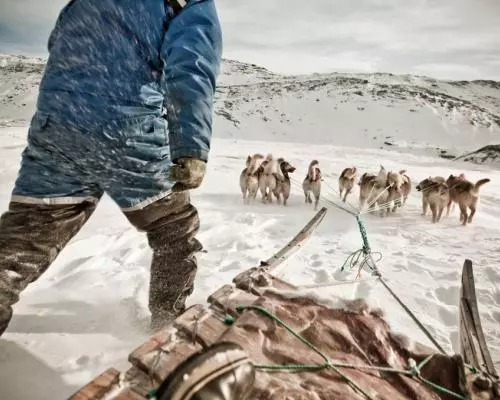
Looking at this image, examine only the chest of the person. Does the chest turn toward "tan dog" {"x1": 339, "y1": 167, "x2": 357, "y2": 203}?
yes

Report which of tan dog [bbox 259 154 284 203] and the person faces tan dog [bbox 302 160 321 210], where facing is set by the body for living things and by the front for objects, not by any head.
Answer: the person

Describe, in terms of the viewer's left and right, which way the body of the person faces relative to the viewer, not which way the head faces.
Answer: facing away from the viewer and to the right of the viewer

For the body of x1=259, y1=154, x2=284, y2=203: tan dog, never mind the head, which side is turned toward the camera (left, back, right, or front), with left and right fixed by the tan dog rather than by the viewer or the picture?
back

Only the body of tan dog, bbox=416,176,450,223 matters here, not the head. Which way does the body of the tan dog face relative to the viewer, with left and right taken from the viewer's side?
facing away from the viewer and to the left of the viewer

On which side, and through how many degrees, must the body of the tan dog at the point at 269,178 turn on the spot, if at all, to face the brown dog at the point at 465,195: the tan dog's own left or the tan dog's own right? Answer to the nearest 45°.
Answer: approximately 90° to the tan dog's own right

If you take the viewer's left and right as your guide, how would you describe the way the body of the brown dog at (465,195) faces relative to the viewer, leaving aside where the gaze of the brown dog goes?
facing away from the viewer and to the left of the viewer

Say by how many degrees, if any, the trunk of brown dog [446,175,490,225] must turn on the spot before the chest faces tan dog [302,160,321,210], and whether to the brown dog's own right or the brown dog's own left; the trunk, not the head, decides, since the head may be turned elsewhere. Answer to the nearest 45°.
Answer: approximately 45° to the brown dog's own left

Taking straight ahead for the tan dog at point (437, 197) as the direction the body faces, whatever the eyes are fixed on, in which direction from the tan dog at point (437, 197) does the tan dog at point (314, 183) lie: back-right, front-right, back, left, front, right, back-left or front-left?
front-left
